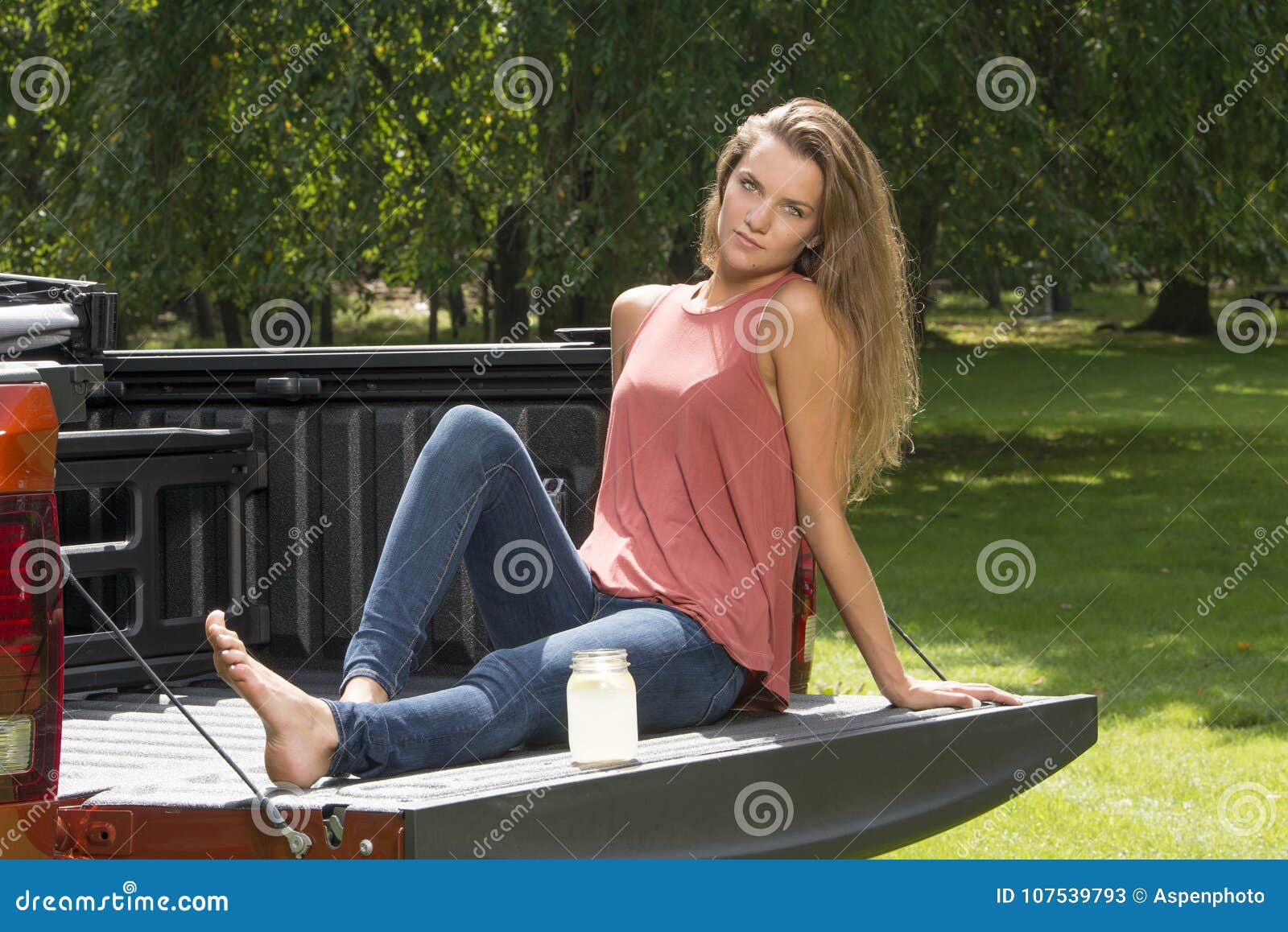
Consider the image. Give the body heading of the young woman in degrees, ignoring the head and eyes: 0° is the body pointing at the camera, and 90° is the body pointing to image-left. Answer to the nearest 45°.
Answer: approximately 45°

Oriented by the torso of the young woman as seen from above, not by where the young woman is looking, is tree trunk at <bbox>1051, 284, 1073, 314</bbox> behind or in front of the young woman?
behind

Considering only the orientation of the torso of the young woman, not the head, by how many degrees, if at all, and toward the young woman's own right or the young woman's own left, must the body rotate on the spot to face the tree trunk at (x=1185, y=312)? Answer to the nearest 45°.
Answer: approximately 135° to the young woman's own right

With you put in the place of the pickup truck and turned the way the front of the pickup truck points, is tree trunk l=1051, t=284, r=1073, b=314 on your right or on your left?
on your right

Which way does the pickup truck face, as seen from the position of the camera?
facing away from the viewer and to the left of the viewer

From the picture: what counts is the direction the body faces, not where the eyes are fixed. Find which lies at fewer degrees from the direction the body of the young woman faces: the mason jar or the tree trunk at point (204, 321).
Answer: the mason jar

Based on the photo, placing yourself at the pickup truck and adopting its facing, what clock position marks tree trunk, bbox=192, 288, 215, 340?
The tree trunk is roughly at 1 o'clock from the pickup truck.

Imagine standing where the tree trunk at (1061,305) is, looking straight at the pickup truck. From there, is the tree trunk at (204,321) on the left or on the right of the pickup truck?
right

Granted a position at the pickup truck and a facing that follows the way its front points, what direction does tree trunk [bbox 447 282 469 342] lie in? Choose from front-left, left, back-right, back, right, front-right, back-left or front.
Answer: front-right
